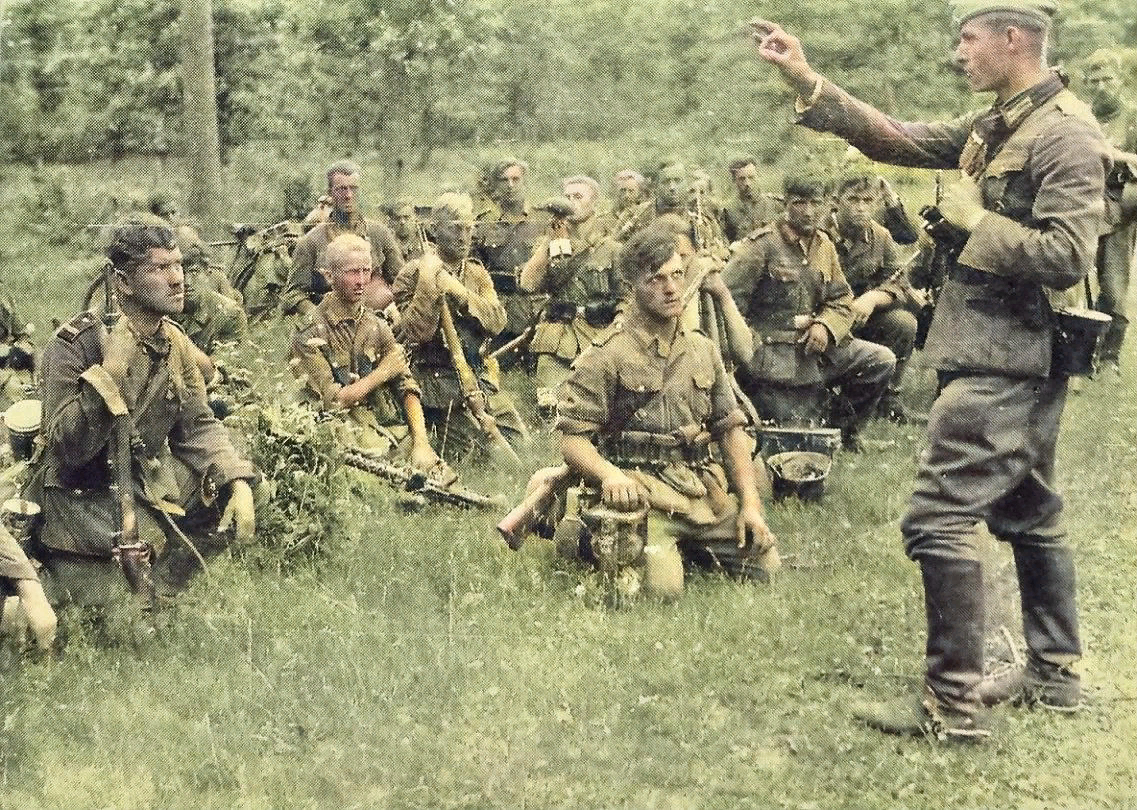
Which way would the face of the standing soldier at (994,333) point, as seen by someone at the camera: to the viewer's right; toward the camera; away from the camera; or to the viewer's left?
to the viewer's left

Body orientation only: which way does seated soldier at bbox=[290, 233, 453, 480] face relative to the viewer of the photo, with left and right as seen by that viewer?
facing the viewer and to the right of the viewer

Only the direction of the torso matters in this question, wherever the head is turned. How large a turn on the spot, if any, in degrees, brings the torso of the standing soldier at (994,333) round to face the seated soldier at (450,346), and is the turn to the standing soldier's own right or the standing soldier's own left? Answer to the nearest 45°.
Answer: approximately 45° to the standing soldier's own right

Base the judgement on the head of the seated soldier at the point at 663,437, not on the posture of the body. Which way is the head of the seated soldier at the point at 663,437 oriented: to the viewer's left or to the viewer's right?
to the viewer's right

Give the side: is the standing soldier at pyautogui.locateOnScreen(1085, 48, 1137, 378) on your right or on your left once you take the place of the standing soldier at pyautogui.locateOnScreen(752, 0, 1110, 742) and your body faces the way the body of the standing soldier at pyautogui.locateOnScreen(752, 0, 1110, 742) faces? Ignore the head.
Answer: on your right

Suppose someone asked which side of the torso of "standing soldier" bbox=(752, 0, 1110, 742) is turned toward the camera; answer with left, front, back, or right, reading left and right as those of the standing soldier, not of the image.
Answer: left

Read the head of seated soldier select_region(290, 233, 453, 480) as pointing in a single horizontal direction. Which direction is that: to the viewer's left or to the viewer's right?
to the viewer's right
